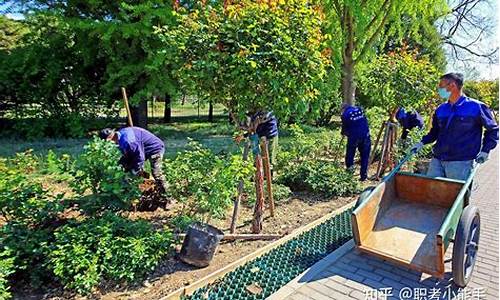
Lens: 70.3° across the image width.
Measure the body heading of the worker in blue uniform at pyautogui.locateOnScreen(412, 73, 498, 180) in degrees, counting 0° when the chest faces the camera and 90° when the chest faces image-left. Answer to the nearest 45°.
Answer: approximately 45°

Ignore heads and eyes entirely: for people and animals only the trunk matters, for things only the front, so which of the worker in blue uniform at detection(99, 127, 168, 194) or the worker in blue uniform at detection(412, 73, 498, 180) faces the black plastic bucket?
the worker in blue uniform at detection(412, 73, 498, 180)

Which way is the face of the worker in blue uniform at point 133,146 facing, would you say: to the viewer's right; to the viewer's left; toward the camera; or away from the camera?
to the viewer's left

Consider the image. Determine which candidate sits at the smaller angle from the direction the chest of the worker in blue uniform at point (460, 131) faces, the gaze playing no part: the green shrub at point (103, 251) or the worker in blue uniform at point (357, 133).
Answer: the green shrub

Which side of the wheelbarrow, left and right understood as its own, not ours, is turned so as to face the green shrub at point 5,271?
front

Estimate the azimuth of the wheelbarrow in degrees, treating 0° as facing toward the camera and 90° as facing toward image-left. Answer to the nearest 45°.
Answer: approximately 45°

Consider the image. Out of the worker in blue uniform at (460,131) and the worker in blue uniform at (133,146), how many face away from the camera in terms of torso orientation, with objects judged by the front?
0

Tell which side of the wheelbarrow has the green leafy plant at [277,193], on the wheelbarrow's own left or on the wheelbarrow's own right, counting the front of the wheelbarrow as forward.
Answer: on the wheelbarrow's own right

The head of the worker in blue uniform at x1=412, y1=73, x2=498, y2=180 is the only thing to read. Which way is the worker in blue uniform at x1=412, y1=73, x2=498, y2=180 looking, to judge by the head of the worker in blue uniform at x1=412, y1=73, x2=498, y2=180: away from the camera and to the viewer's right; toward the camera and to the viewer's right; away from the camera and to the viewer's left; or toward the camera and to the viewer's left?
toward the camera and to the viewer's left

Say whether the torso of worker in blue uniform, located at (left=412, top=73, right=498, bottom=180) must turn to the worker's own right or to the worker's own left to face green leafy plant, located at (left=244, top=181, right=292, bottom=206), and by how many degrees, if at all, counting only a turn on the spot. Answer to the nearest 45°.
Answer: approximately 45° to the worker's own right

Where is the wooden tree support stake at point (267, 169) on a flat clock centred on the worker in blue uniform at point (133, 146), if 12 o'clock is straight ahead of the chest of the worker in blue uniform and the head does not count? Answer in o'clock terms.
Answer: The wooden tree support stake is roughly at 6 o'clock from the worker in blue uniform.

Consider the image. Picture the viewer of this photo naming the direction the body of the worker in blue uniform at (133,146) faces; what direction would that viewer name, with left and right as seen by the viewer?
facing to the left of the viewer
